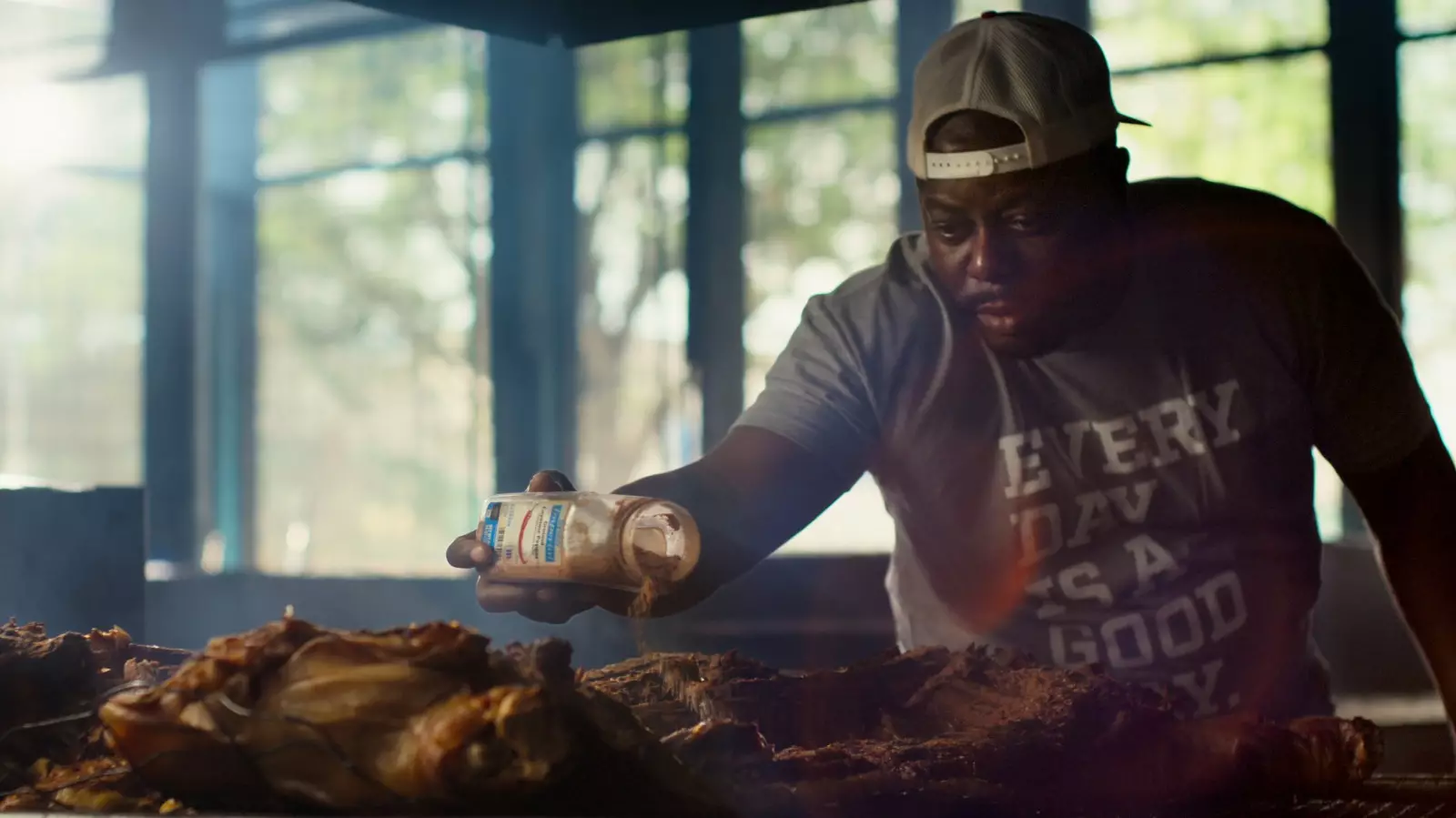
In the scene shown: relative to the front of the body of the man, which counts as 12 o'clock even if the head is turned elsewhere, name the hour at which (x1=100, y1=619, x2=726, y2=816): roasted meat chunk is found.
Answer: The roasted meat chunk is roughly at 1 o'clock from the man.

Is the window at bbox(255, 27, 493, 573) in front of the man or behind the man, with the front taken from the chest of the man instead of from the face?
behind

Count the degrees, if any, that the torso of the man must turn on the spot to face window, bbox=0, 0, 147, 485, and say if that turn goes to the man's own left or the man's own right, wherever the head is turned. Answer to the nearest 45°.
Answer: approximately 135° to the man's own right

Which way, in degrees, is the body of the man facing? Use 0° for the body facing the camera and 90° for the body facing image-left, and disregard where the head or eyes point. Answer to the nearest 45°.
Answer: approximately 0°

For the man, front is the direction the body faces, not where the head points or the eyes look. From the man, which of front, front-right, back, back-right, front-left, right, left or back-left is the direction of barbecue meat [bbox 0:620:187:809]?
front-right

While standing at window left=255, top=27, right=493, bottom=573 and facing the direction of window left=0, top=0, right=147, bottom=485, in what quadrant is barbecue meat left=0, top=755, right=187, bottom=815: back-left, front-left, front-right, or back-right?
back-left

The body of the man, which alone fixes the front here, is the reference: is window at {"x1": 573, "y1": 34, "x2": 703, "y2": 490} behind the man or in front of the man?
behind

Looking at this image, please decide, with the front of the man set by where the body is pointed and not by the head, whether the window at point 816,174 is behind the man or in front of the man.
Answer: behind

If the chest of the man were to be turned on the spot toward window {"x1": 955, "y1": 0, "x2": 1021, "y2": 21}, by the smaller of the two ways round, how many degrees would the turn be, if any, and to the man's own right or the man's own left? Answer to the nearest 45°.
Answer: approximately 180°

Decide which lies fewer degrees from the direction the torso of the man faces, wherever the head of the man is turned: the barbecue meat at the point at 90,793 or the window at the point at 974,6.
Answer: the barbecue meat

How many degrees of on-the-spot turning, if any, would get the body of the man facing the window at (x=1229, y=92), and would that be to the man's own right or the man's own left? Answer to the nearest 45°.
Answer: approximately 180°
